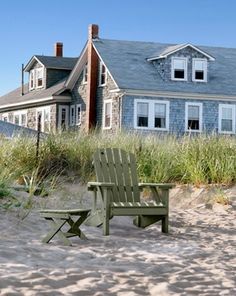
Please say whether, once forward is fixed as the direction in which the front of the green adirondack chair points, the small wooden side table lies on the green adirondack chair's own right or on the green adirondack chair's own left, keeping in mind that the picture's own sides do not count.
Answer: on the green adirondack chair's own right

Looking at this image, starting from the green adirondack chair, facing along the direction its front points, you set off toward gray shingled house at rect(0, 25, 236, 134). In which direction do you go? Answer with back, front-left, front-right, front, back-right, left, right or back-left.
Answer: back-left

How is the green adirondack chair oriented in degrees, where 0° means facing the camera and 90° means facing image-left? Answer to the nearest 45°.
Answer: approximately 315°
